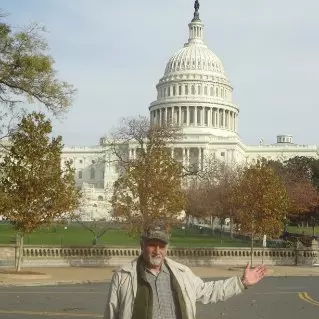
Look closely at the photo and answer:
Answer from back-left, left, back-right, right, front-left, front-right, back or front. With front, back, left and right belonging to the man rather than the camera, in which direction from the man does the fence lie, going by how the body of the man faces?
back

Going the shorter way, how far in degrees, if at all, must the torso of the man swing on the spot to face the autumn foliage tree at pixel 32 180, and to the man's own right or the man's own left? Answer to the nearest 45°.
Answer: approximately 180°

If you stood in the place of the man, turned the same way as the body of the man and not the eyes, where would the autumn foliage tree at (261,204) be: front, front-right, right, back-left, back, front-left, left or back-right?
back

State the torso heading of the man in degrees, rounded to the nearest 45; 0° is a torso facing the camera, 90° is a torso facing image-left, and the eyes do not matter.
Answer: approximately 0°
